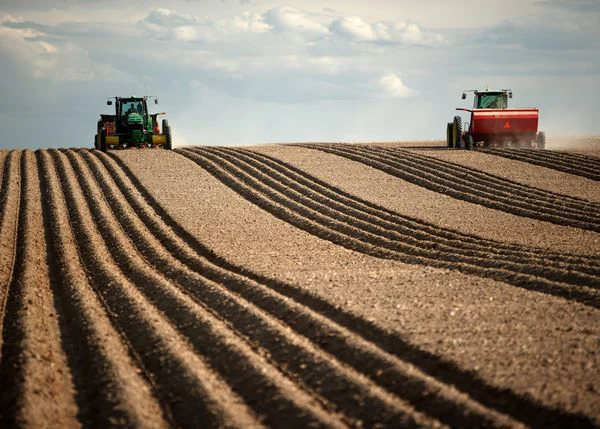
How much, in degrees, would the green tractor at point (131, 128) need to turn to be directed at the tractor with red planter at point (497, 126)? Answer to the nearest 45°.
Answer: approximately 90° to its left

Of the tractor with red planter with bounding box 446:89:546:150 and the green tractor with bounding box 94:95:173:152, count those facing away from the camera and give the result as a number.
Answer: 1

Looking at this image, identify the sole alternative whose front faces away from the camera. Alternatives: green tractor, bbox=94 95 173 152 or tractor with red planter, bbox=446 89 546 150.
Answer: the tractor with red planter

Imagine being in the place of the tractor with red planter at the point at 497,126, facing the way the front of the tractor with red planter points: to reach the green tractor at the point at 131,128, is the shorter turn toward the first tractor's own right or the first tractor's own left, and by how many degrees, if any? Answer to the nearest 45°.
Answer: approximately 90° to the first tractor's own left

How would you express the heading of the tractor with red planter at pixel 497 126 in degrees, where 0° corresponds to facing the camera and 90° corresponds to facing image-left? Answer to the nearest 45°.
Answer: approximately 180°
